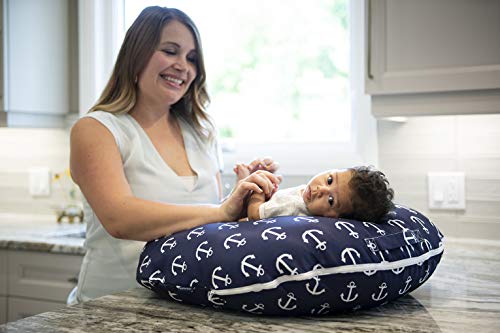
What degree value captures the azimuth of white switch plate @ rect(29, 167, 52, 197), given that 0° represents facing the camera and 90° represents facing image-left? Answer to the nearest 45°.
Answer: approximately 0°

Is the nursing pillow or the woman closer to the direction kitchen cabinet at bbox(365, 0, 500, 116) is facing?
the nursing pillow

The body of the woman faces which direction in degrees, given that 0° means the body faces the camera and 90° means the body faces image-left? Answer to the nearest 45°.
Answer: approximately 315°
